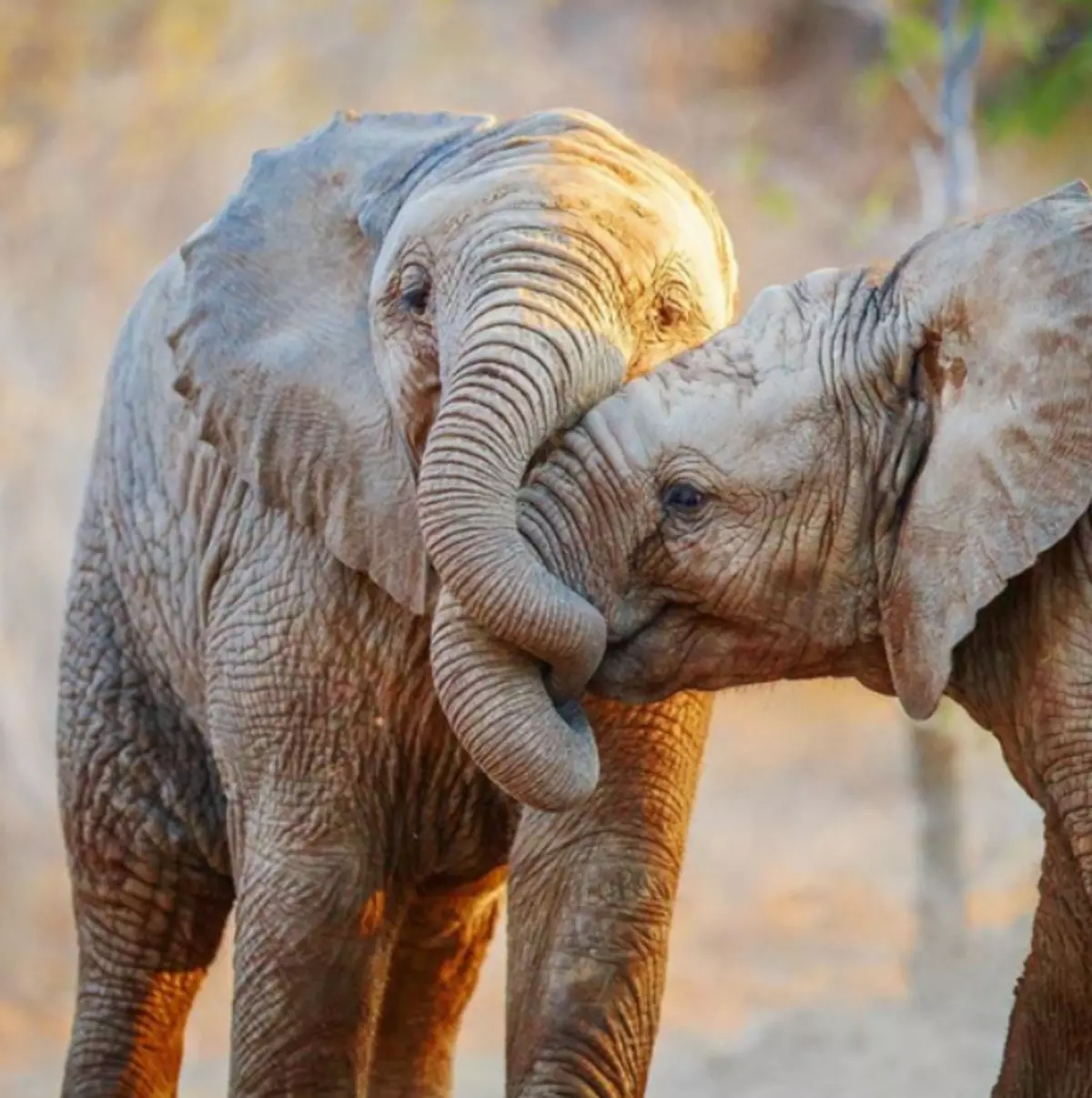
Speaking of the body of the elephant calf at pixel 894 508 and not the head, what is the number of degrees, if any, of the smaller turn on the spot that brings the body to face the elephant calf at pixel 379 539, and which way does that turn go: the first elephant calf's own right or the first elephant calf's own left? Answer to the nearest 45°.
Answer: approximately 45° to the first elephant calf's own right

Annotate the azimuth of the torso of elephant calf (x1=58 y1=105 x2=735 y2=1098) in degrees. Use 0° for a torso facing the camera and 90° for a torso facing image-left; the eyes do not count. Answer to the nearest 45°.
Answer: approximately 315°

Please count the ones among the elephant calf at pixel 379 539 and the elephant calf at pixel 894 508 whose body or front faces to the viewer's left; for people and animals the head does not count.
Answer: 1

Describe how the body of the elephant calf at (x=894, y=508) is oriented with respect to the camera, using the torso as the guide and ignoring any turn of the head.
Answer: to the viewer's left

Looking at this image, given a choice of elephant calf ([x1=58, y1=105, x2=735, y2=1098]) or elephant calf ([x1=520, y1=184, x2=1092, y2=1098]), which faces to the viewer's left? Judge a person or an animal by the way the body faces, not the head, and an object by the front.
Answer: elephant calf ([x1=520, y1=184, x2=1092, y2=1098])
